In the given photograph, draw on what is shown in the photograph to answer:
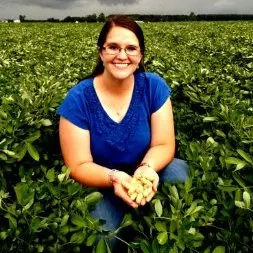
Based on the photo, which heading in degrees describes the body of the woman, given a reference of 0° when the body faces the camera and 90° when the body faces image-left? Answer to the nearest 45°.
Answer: approximately 0°
